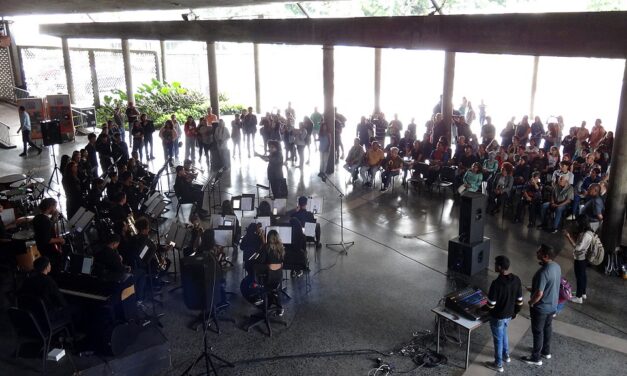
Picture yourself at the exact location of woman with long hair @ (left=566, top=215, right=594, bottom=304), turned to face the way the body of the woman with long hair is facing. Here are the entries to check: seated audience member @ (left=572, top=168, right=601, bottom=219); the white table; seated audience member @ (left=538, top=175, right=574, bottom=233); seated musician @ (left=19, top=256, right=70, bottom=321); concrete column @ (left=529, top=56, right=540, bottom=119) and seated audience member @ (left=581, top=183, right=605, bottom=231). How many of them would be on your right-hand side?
4

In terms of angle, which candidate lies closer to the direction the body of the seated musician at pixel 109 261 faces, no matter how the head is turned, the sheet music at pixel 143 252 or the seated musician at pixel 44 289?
the sheet music

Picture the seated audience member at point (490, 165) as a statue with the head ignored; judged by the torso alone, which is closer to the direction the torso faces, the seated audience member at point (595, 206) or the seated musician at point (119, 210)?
the seated musician

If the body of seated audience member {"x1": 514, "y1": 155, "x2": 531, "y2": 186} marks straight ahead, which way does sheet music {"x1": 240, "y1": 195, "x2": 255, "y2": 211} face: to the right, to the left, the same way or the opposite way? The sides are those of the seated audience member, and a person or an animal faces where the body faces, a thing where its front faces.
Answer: to the left

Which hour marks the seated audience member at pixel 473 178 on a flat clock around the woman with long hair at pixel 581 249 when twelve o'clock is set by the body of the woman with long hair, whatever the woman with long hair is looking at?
The seated audience member is roughly at 2 o'clock from the woman with long hair.

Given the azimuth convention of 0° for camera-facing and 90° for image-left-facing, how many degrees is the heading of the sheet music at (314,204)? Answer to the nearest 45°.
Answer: approximately 0°

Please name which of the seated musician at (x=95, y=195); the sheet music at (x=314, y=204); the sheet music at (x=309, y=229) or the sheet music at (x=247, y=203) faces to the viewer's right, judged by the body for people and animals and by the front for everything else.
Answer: the seated musician

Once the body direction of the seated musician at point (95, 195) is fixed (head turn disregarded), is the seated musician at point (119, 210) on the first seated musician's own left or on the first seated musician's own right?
on the first seated musician's own right

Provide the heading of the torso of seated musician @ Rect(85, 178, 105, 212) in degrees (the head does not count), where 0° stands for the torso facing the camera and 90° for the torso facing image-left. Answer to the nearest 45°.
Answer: approximately 270°

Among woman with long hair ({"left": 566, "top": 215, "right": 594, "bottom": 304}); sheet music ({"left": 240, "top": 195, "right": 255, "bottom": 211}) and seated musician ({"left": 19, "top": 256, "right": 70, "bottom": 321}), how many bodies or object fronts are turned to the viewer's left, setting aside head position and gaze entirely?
1

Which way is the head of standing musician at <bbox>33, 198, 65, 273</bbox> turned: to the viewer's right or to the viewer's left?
to the viewer's right

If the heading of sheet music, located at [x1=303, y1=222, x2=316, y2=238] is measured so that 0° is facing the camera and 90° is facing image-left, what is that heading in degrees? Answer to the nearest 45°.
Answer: approximately 0°

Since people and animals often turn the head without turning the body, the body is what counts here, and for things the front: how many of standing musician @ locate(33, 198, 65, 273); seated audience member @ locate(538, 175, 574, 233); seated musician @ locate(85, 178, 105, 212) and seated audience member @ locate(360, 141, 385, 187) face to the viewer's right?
2

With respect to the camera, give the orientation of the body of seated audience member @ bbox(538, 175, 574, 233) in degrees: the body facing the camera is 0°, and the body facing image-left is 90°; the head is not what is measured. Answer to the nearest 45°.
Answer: approximately 45°
